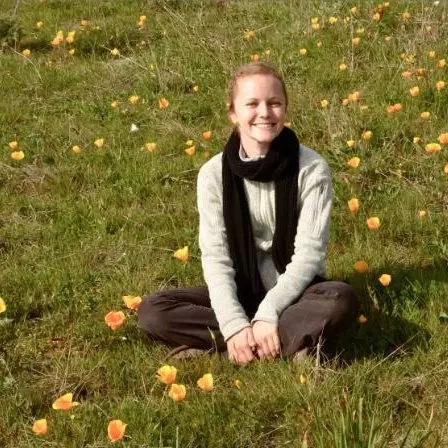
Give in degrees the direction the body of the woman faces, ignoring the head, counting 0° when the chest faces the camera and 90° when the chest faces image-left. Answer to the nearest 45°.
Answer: approximately 0°

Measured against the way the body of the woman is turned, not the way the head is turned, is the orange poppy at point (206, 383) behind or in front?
in front

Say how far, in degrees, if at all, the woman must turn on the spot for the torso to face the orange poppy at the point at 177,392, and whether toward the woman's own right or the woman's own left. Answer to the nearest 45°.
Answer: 0° — they already face it

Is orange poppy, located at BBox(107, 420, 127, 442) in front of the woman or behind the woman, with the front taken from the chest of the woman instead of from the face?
in front
